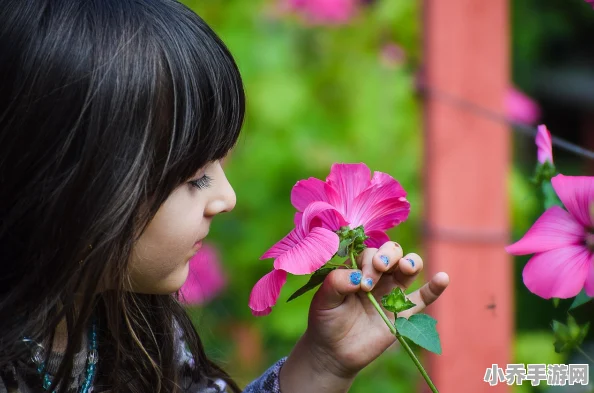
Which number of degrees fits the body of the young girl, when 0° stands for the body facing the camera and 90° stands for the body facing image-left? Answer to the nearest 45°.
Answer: approximately 270°

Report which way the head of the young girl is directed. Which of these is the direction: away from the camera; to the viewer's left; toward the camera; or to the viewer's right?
to the viewer's right
